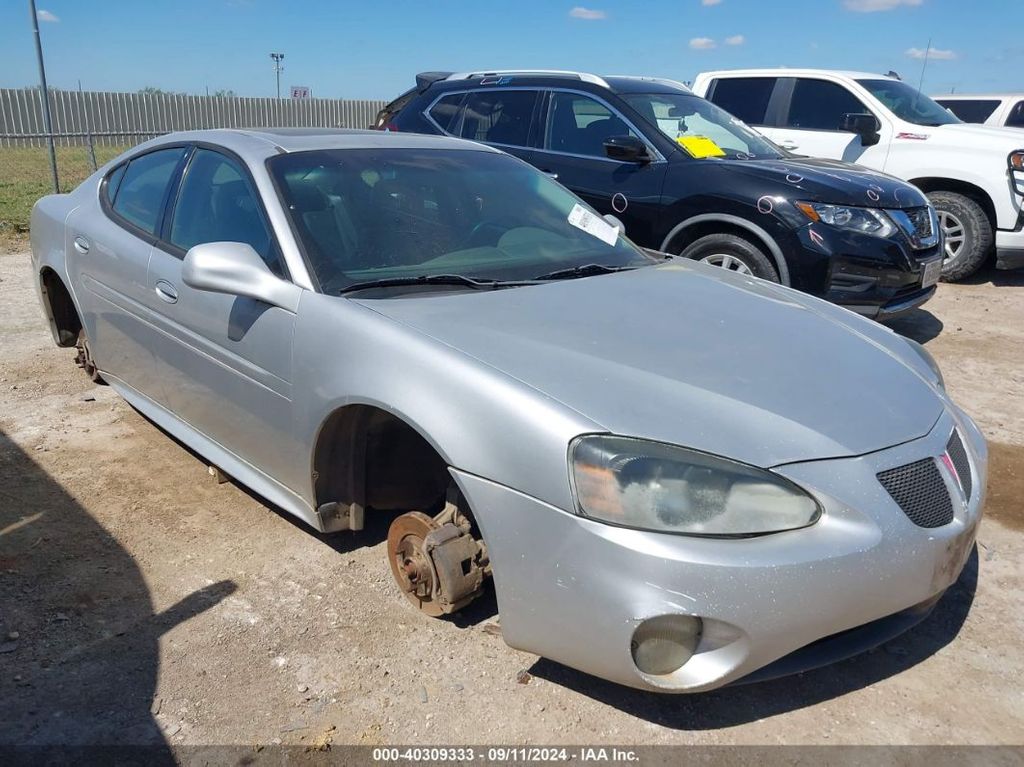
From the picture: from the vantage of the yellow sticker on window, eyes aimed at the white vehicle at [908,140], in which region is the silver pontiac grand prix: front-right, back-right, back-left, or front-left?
back-right

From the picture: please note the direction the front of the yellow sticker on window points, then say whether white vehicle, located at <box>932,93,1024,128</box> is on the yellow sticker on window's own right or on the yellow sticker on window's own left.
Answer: on the yellow sticker on window's own left

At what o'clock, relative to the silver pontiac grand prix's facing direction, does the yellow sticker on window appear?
The yellow sticker on window is roughly at 8 o'clock from the silver pontiac grand prix.

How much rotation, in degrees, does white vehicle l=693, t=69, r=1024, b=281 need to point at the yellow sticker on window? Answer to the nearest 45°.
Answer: approximately 90° to its right

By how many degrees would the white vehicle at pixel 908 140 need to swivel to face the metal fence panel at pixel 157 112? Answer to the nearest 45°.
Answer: approximately 180°

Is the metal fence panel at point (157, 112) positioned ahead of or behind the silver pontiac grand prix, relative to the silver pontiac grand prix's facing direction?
behind

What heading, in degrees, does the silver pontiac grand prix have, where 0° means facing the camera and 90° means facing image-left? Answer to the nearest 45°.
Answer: approximately 315°

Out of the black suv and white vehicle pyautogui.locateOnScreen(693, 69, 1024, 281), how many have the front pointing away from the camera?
0

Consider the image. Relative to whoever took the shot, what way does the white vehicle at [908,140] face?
facing the viewer and to the right of the viewer
